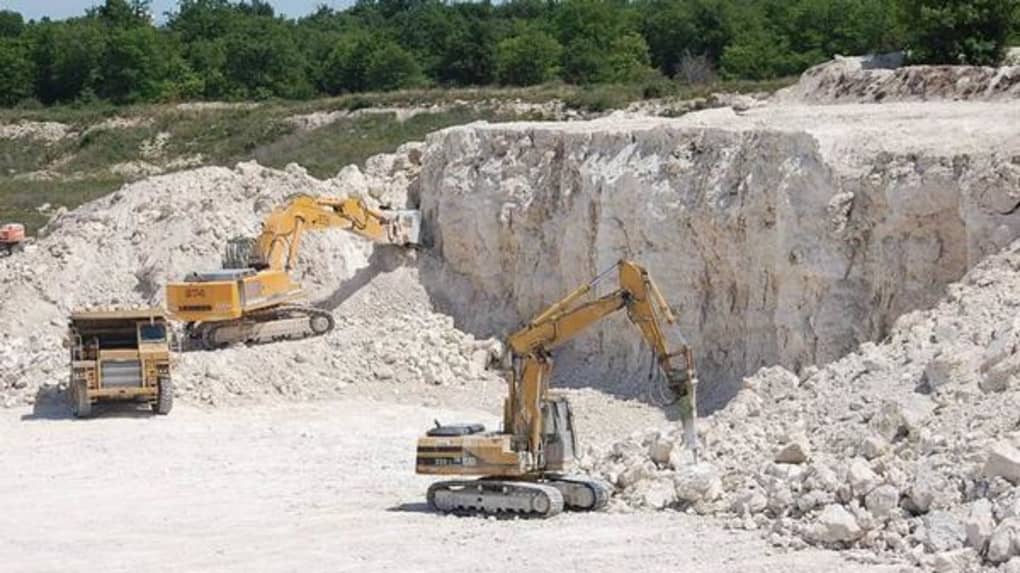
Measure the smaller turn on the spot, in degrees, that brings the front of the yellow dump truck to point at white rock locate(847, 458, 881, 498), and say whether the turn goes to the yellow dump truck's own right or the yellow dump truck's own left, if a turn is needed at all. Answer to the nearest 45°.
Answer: approximately 45° to the yellow dump truck's own left

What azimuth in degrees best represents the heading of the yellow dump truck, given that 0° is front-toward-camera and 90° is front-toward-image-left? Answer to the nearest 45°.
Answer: approximately 0°

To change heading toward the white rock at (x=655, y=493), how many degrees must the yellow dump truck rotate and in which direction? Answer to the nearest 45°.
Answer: approximately 45° to its left

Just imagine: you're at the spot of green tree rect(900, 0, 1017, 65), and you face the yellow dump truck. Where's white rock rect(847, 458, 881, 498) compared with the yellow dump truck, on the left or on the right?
left

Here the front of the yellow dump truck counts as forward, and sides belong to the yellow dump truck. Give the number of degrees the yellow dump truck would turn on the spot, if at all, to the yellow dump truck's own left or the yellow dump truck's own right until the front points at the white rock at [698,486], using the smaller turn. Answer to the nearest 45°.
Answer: approximately 45° to the yellow dump truck's own left

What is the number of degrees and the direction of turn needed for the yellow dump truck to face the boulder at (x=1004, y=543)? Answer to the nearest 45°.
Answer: approximately 45° to its left

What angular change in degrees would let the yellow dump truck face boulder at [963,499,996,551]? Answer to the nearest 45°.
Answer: approximately 45° to its left

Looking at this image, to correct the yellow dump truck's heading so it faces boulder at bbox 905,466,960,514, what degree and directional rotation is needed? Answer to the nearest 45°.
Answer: approximately 45° to its left

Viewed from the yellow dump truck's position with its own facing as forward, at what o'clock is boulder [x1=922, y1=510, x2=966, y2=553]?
The boulder is roughly at 11 o'clock from the yellow dump truck.
